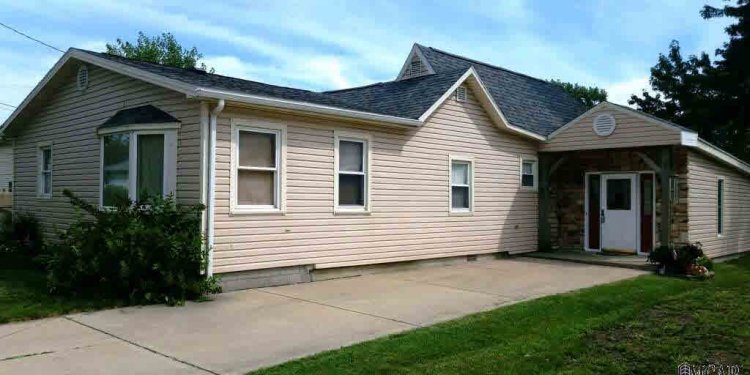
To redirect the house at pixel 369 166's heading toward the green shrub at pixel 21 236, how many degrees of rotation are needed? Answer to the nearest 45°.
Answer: approximately 45° to its right

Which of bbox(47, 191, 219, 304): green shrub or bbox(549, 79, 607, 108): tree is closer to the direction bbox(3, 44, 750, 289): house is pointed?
the green shrub

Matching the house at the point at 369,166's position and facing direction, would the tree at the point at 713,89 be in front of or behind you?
behind

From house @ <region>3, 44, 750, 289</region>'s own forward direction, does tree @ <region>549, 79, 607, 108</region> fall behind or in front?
behind

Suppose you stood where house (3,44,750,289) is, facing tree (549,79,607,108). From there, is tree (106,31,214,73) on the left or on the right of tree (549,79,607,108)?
left

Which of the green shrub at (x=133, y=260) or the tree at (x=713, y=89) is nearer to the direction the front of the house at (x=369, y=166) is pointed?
the green shrub
